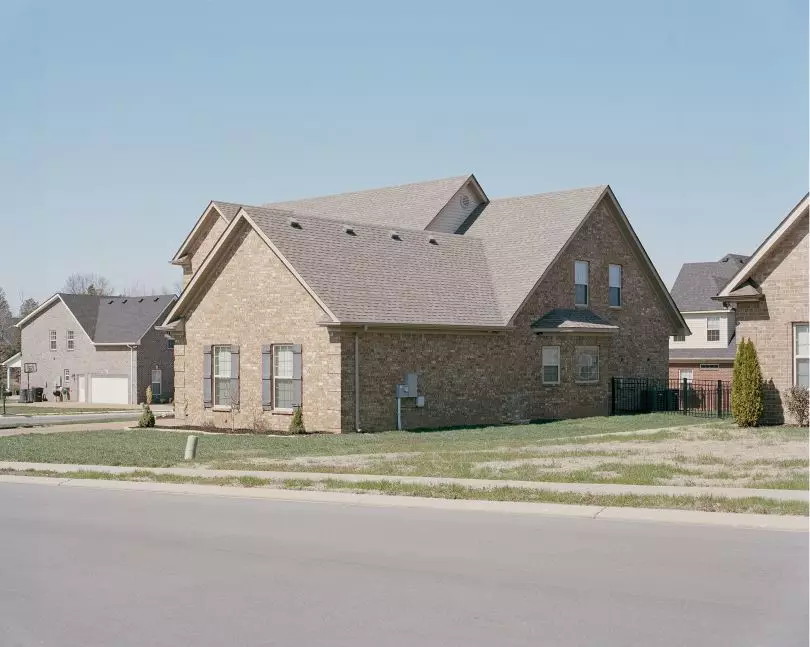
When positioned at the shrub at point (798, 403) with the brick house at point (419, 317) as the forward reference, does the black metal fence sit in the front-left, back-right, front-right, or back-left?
front-right

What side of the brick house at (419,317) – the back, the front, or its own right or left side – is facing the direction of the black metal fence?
back

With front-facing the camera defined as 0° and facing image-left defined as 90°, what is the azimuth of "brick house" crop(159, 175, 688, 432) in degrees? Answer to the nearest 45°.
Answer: approximately 45°

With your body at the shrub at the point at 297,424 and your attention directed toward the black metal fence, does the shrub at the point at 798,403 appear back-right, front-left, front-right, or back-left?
front-right

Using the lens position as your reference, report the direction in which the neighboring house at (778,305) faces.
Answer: facing the viewer

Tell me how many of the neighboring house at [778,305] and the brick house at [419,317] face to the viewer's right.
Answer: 0

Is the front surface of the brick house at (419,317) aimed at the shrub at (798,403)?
no
